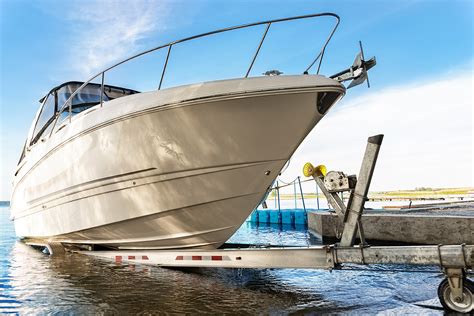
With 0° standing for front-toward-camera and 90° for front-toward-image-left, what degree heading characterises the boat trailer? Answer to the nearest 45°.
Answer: approximately 270°

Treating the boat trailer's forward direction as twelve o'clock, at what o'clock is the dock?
The dock is roughly at 10 o'clock from the boat trailer.

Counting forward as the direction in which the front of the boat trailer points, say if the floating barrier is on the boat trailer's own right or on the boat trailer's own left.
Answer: on the boat trailer's own left
